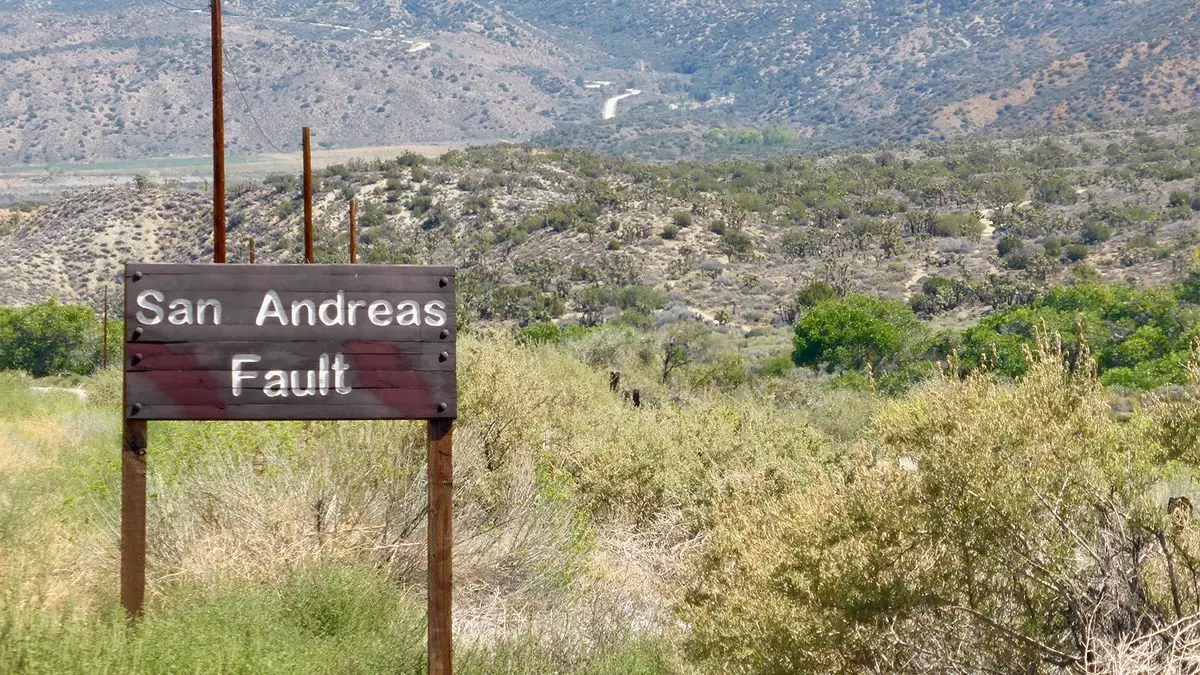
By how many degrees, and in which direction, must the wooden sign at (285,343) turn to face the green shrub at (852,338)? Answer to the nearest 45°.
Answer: approximately 135° to its left

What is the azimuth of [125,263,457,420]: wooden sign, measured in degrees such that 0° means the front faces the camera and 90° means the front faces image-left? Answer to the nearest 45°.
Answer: approximately 0°

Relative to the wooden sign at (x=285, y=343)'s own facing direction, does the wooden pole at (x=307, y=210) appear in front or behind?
behind

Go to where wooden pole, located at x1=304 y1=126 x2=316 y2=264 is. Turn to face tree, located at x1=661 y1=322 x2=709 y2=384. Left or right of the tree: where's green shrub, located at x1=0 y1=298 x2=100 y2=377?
left

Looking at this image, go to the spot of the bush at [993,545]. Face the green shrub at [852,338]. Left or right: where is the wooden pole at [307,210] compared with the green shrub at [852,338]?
left

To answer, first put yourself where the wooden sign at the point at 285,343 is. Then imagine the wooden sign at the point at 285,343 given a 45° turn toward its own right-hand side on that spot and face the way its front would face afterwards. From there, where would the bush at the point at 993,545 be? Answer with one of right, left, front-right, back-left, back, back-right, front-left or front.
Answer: back-left

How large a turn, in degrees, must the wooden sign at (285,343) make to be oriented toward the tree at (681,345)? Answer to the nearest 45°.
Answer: approximately 180°

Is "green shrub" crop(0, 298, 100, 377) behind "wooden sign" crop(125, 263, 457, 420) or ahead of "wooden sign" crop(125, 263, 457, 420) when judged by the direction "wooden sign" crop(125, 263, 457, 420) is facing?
behind

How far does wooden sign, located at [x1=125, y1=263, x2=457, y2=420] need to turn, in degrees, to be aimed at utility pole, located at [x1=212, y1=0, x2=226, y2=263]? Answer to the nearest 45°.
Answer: approximately 180°
